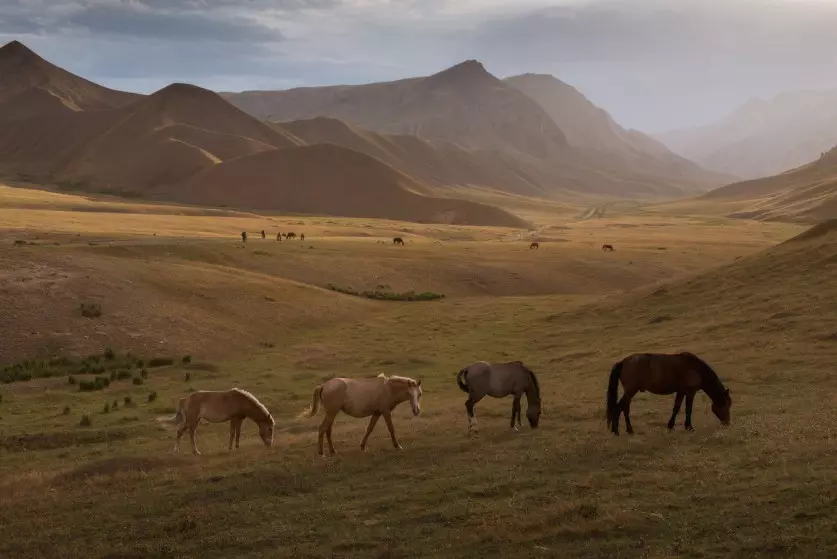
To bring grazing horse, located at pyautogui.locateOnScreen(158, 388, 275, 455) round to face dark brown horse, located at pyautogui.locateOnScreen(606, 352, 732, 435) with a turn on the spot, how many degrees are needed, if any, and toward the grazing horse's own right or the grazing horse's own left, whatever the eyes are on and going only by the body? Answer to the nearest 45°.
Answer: approximately 45° to the grazing horse's own right

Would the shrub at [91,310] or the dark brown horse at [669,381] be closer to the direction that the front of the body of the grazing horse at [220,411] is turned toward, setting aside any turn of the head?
the dark brown horse

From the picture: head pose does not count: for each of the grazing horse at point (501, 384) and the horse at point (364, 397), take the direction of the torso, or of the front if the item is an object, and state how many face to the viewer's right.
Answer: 2

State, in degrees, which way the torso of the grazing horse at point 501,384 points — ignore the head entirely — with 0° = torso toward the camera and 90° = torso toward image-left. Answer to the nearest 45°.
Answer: approximately 270°

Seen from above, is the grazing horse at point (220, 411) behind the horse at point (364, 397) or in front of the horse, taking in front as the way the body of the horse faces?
behind

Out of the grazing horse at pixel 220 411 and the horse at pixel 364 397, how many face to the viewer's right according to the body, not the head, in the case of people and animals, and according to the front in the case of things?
2

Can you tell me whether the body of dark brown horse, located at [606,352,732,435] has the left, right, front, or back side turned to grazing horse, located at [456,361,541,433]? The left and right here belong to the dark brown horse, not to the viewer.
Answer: back

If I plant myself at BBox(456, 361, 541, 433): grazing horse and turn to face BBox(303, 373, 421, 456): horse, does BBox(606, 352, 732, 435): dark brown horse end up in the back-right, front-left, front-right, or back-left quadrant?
back-left

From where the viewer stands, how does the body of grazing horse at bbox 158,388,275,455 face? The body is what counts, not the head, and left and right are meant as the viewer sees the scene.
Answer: facing to the right of the viewer

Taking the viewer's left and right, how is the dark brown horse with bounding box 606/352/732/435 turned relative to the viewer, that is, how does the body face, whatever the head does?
facing to the right of the viewer
